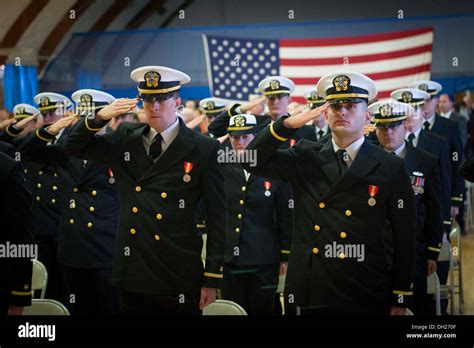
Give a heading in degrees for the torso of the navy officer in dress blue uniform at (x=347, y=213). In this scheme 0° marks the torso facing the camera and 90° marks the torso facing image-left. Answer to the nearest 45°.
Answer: approximately 45°

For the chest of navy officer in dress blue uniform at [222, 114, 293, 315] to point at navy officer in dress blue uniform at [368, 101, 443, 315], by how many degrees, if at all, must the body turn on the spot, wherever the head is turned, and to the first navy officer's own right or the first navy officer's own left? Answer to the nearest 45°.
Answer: approximately 90° to the first navy officer's own left

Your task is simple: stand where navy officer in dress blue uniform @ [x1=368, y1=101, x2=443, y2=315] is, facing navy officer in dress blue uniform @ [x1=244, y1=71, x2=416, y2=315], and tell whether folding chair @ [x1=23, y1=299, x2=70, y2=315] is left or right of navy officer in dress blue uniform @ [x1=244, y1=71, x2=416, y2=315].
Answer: right

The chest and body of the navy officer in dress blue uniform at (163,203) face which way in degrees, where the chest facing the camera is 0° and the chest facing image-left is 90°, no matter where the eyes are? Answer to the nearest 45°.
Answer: approximately 45°

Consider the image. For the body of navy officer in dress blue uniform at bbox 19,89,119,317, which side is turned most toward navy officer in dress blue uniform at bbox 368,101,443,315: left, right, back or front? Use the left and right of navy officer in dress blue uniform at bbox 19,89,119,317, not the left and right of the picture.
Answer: left

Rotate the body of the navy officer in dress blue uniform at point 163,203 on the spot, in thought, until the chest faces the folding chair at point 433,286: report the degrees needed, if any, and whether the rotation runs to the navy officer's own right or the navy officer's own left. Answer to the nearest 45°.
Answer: approximately 135° to the navy officer's own left

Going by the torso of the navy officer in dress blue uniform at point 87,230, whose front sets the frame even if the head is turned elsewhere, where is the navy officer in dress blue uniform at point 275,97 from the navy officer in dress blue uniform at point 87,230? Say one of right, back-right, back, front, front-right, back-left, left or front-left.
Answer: back-left

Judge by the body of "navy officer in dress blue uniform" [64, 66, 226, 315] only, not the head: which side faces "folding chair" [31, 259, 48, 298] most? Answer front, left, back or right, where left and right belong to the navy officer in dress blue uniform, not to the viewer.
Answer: right
